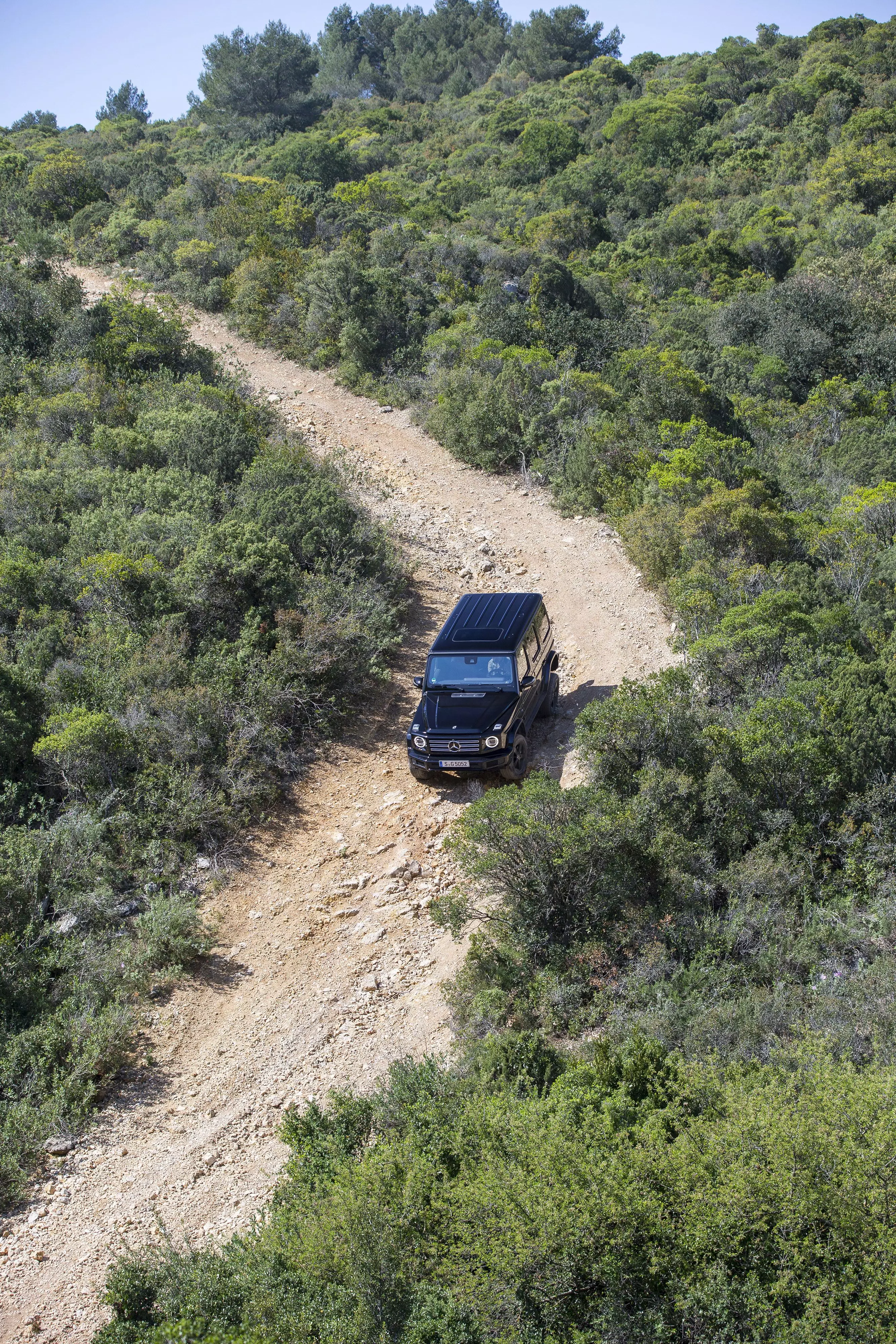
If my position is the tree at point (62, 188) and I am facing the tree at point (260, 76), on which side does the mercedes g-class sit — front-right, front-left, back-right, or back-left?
back-right

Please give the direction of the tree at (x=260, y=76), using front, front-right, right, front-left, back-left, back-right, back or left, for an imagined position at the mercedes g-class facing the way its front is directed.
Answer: back

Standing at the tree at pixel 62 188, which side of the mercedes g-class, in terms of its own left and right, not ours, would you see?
back

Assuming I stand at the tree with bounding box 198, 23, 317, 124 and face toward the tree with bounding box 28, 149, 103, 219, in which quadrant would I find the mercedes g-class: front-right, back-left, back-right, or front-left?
front-left

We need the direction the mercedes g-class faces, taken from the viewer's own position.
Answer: facing the viewer

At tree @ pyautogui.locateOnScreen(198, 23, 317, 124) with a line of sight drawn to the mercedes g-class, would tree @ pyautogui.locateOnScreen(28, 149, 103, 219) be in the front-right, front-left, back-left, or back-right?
front-right
